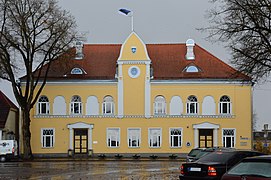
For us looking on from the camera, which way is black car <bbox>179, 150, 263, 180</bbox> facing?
facing away from the viewer and to the right of the viewer

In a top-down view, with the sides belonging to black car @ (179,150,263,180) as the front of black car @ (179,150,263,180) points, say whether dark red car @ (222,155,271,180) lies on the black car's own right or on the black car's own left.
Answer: on the black car's own right
